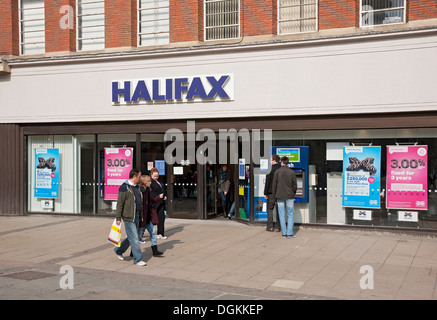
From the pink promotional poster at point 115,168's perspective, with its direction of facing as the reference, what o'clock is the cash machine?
The cash machine is roughly at 10 o'clock from the pink promotional poster.

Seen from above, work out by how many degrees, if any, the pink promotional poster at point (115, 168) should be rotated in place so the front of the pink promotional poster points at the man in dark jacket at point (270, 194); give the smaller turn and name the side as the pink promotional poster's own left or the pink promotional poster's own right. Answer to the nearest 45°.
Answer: approximately 45° to the pink promotional poster's own left

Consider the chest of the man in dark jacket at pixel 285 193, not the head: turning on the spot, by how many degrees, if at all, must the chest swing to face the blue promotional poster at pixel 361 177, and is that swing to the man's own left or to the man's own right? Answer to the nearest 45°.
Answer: approximately 45° to the man's own right

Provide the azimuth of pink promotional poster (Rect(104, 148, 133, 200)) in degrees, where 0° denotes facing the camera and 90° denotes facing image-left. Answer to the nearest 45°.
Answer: approximately 0°

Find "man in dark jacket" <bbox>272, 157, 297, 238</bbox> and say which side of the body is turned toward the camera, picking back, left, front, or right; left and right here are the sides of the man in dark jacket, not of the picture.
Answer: back

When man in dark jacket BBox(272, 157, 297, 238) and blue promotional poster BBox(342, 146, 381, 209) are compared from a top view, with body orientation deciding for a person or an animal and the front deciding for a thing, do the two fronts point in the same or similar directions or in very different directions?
very different directions

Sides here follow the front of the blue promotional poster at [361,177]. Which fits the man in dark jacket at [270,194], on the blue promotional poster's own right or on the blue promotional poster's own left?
on the blue promotional poster's own right

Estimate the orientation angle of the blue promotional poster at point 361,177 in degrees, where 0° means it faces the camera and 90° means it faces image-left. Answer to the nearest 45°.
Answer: approximately 0°
